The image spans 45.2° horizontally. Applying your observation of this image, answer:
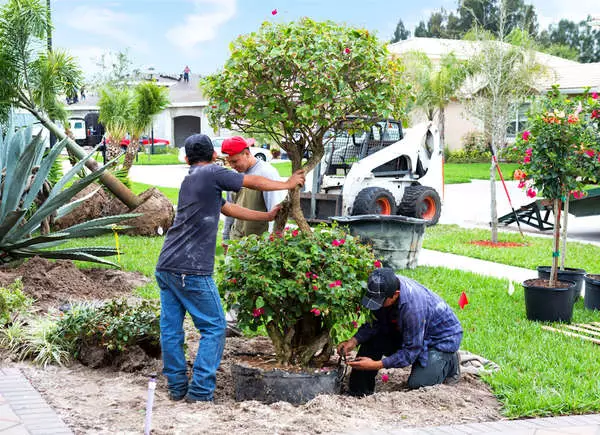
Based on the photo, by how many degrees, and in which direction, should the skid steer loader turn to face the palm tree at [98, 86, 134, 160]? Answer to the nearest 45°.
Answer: approximately 90° to its right

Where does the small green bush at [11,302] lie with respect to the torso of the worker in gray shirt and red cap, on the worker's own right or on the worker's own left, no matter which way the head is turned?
on the worker's own right

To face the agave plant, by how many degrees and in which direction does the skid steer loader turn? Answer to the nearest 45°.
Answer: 0° — it already faces it

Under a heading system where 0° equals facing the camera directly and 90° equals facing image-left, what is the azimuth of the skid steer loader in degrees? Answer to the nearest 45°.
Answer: approximately 45°

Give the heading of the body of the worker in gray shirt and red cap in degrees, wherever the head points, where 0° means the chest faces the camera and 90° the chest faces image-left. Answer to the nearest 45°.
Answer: approximately 45°

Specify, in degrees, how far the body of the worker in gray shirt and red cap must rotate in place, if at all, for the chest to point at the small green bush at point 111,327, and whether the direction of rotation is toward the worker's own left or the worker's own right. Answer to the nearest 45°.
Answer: approximately 45° to the worker's own right

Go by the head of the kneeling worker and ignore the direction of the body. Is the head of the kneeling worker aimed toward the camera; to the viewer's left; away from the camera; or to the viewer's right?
to the viewer's left

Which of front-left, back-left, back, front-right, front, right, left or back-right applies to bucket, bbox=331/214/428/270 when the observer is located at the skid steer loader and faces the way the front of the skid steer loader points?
front-left
